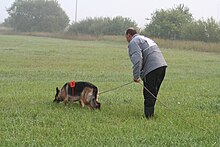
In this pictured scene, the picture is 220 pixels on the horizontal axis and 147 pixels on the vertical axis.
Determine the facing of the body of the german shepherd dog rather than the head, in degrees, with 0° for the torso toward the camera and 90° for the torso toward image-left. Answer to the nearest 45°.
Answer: approximately 90°

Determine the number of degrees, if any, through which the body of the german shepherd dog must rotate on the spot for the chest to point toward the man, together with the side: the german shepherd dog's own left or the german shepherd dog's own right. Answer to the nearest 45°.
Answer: approximately 135° to the german shepherd dog's own left
